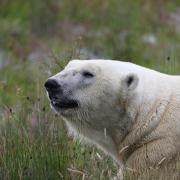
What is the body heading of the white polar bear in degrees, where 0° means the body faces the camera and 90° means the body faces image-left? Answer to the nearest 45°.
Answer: approximately 90°
